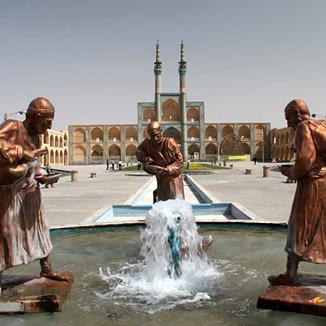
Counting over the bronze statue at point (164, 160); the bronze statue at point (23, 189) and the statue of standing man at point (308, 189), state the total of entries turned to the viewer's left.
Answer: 1

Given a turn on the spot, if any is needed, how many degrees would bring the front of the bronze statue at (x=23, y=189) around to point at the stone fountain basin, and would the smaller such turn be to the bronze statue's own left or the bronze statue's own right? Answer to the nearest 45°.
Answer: approximately 45° to the bronze statue's own left

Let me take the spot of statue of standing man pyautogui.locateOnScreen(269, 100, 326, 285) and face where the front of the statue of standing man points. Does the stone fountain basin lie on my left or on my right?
on my right

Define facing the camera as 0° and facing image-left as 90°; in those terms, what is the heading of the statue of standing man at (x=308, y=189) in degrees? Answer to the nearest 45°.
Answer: approximately 90°

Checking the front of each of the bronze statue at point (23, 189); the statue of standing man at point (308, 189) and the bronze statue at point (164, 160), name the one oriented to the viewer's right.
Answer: the bronze statue at point (23, 189)

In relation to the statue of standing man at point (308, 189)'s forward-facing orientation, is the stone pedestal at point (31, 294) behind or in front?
in front

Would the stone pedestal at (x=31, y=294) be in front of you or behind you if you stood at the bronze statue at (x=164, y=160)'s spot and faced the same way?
in front

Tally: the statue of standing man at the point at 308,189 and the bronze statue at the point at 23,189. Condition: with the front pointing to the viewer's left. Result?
1

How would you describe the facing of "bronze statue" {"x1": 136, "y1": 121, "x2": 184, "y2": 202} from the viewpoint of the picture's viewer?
facing the viewer

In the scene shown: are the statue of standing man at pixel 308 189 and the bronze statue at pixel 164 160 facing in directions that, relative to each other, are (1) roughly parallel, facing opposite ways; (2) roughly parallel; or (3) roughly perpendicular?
roughly perpendicular

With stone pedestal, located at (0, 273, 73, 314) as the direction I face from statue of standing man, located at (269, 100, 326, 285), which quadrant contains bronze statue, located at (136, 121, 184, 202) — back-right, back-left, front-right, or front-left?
front-right

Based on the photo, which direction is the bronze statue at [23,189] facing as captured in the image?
to the viewer's right

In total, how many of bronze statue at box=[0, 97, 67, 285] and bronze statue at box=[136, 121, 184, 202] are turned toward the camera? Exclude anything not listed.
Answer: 1

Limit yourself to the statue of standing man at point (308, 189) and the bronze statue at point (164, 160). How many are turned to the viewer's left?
1

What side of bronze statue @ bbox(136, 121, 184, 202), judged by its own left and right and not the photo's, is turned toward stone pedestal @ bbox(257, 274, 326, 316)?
front

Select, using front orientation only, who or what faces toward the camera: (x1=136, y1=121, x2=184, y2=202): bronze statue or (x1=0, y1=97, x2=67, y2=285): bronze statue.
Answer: (x1=136, y1=121, x2=184, y2=202): bronze statue
